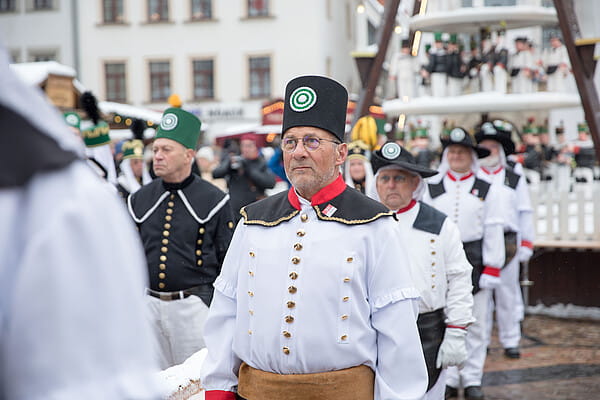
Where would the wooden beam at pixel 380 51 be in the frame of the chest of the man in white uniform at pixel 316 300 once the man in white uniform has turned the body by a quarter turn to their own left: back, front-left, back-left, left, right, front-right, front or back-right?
back-left

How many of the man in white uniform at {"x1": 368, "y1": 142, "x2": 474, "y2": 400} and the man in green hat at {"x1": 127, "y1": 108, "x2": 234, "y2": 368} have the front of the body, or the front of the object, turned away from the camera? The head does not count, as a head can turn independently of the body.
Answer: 0

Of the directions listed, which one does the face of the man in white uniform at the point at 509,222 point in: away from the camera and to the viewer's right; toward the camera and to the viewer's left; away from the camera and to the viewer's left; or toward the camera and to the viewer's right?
toward the camera and to the viewer's left

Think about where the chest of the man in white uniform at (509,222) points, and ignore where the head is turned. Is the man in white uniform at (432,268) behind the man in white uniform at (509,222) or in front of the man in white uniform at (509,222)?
in front

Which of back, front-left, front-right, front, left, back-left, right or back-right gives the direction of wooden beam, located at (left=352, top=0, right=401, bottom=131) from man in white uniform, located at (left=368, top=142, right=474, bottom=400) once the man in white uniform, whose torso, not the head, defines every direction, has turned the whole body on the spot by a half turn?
front-left

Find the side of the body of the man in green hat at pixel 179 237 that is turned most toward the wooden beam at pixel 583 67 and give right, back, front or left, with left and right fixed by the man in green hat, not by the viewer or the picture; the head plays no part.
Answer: back

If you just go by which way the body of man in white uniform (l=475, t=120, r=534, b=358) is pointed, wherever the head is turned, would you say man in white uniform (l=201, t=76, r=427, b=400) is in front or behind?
in front

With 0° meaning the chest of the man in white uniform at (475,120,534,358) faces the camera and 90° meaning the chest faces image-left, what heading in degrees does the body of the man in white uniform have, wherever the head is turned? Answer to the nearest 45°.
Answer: approximately 45°
